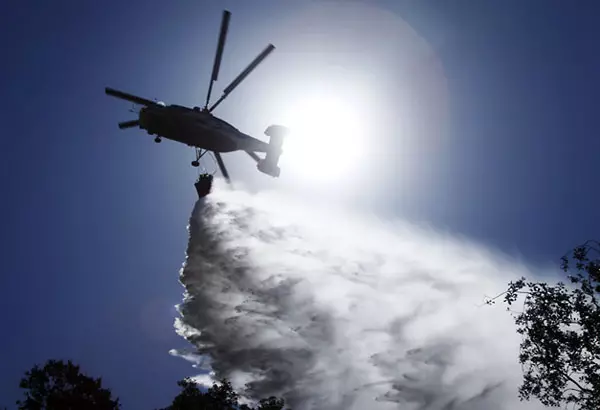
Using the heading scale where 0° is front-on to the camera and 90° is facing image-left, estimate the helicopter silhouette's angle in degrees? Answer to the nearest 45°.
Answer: approximately 90°
